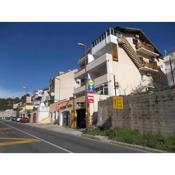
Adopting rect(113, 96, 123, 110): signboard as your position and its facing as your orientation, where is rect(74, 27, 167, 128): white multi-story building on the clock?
The white multi-story building is roughly at 6 o'clock from the signboard.

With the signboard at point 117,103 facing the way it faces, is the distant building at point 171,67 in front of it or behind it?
behind

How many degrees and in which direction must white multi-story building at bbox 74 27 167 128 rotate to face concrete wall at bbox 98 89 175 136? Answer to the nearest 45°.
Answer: approximately 45° to its left

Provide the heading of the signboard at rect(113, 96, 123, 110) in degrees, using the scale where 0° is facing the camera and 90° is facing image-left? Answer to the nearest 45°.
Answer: approximately 0°

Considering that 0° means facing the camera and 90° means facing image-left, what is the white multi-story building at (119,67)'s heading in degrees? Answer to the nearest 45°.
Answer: approximately 45°
